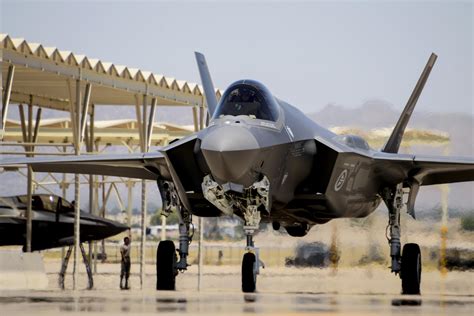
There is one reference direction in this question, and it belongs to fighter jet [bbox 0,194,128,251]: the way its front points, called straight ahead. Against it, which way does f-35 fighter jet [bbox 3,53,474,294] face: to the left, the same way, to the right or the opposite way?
to the right

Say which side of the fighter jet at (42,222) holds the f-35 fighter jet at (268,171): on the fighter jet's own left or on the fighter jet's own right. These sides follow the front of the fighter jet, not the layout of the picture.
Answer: on the fighter jet's own right

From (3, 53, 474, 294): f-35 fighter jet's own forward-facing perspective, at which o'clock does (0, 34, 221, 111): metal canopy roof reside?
The metal canopy roof is roughly at 5 o'clock from the f-35 fighter jet.

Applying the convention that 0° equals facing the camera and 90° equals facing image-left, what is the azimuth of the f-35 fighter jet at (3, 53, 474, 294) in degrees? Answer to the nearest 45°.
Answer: approximately 0°

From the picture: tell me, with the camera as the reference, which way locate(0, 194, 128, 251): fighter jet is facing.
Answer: facing to the right of the viewer

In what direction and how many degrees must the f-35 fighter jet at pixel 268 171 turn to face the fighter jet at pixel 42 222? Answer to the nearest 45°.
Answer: approximately 135° to its right

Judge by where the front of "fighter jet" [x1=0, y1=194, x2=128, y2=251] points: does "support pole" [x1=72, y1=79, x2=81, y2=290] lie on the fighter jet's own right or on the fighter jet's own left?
on the fighter jet's own right

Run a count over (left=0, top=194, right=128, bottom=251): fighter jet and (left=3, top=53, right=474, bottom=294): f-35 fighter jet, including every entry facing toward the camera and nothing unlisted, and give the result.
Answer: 1
